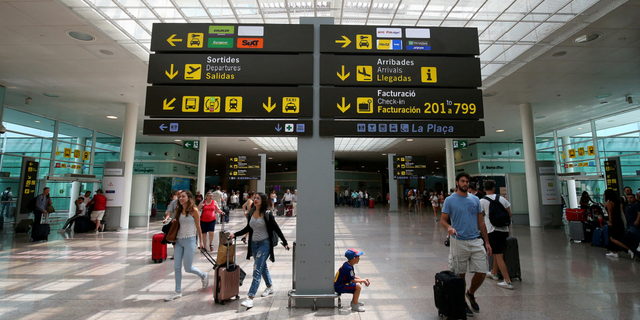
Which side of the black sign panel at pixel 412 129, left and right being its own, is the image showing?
front

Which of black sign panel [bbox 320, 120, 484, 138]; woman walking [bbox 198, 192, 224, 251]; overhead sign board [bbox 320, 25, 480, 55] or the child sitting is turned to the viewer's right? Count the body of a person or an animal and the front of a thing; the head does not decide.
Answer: the child sitting

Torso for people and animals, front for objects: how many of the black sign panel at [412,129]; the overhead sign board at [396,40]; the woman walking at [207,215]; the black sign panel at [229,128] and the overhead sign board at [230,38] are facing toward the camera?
5

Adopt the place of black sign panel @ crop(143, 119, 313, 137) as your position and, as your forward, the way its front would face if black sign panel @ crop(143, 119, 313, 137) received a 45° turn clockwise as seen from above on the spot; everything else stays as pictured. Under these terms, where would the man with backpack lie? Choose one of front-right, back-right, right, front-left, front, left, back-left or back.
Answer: back-left

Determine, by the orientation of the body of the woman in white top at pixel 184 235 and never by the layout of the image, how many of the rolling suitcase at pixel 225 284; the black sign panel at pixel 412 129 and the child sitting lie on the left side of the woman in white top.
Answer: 3

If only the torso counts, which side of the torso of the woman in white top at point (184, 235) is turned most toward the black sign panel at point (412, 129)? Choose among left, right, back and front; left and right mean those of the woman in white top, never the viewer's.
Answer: left

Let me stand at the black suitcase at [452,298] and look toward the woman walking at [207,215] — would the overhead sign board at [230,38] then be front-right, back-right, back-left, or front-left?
front-left

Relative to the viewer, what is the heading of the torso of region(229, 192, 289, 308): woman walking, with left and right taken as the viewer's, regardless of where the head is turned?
facing the viewer and to the left of the viewer

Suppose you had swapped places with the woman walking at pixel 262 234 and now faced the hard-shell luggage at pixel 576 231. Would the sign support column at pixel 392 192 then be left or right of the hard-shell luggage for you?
left

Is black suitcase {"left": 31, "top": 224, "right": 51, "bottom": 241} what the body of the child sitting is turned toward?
no

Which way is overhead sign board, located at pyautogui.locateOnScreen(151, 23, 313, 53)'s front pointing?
toward the camera

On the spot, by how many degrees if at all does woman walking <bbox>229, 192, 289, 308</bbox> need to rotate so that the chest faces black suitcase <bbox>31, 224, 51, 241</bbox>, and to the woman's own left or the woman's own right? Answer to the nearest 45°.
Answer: approximately 90° to the woman's own right
